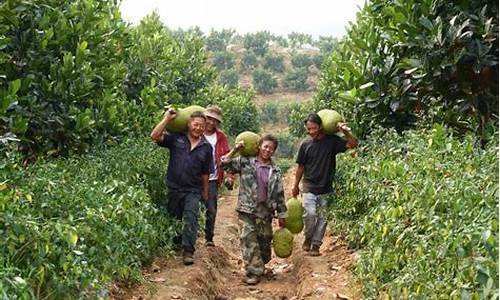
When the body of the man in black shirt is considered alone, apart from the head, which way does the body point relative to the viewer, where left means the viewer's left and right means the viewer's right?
facing the viewer

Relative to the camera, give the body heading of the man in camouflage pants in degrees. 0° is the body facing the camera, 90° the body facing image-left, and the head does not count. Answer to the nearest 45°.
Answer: approximately 0°

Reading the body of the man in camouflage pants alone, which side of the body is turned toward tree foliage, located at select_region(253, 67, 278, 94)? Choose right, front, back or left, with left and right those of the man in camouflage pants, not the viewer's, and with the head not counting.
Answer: back

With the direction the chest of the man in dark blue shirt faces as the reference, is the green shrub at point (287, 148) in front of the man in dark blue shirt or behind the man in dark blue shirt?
behind

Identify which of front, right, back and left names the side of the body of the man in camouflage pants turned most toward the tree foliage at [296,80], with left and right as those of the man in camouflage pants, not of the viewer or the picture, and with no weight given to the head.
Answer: back

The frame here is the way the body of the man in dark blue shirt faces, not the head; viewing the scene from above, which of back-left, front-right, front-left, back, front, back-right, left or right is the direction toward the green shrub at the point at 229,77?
back

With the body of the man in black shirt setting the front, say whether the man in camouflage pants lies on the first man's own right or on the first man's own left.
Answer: on the first man's own right

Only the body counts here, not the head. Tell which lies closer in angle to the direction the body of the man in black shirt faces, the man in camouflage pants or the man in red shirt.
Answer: the man in camouflage pants

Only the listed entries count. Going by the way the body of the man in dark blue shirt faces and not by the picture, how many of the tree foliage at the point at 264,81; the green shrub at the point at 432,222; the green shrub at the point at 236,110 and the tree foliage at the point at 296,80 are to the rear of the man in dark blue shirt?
3

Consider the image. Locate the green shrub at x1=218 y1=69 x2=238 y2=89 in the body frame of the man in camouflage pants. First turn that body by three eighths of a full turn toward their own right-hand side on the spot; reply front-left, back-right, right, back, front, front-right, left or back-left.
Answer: front-right

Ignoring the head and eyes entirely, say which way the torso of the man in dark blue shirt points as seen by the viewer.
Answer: toward the camera

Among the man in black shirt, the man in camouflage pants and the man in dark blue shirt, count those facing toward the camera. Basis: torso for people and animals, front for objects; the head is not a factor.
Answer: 3
